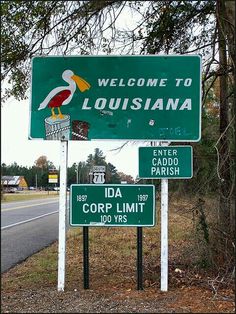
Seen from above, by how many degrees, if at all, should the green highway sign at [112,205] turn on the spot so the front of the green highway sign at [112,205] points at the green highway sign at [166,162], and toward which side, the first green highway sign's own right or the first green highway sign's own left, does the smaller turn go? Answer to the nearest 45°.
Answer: approximately 90° to the first green highway sign's own left

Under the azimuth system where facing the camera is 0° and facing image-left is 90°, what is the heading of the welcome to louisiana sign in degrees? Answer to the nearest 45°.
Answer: approximately 0°

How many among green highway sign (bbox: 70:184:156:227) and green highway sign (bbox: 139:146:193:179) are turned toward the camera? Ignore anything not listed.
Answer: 2

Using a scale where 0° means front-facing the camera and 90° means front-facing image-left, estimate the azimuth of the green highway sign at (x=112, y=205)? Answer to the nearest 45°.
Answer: approximately 0°

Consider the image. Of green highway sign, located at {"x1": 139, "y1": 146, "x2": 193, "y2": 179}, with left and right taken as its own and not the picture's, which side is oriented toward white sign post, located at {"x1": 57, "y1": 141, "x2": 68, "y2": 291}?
right

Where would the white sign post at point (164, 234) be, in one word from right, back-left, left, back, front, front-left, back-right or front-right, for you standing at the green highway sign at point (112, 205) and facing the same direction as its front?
left

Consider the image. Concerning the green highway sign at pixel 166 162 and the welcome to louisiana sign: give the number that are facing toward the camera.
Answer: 2

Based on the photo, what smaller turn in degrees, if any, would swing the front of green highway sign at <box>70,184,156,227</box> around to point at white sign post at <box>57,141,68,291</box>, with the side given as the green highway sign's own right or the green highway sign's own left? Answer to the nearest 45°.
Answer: approximately 90° to the green highway sign's own right
